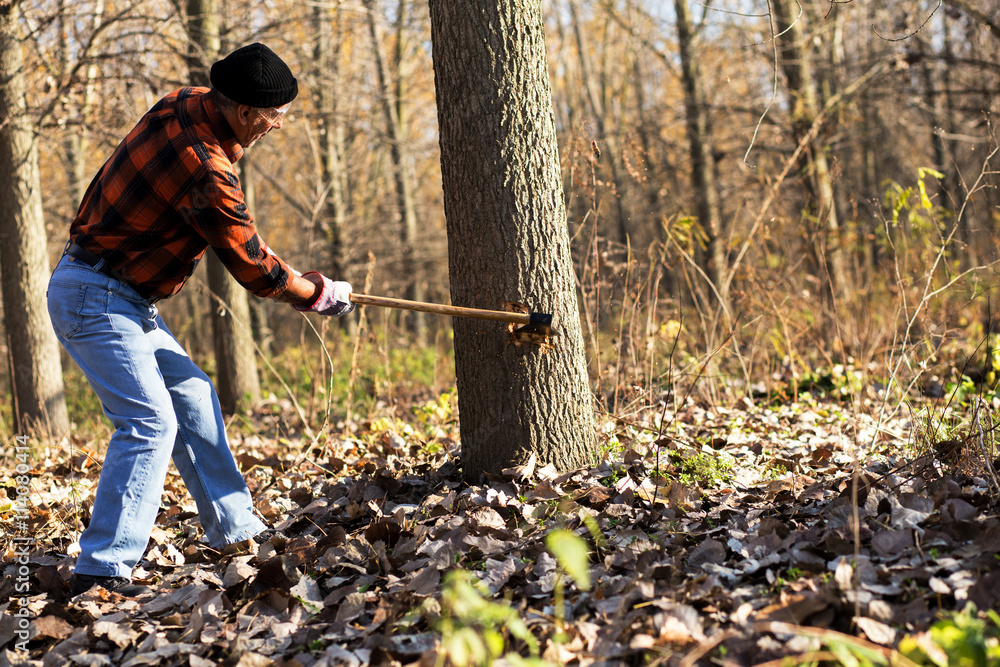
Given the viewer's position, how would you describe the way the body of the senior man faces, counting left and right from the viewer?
facing to the right of the viewer

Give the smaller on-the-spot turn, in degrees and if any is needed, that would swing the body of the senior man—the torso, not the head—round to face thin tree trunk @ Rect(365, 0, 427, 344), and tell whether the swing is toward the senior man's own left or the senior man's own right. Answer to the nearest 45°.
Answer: approximately 90° to the senior man's own left

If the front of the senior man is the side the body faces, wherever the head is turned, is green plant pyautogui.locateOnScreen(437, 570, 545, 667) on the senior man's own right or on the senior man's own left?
on the senior man's own right

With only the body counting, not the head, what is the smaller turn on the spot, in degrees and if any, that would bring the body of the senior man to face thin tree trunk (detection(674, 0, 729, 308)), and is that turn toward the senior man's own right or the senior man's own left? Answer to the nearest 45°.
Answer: approximately 45° to the senior man's own left

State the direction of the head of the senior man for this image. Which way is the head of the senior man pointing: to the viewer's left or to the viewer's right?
to the viewer's right

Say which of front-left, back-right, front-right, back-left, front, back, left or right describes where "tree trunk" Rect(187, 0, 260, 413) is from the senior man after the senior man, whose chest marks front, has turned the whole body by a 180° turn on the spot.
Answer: right

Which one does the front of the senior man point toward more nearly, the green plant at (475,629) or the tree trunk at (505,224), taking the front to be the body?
the tree trunk

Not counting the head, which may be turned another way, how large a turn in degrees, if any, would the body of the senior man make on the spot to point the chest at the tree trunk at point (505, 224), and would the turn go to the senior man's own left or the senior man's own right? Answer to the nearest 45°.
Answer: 0° — they already face it
